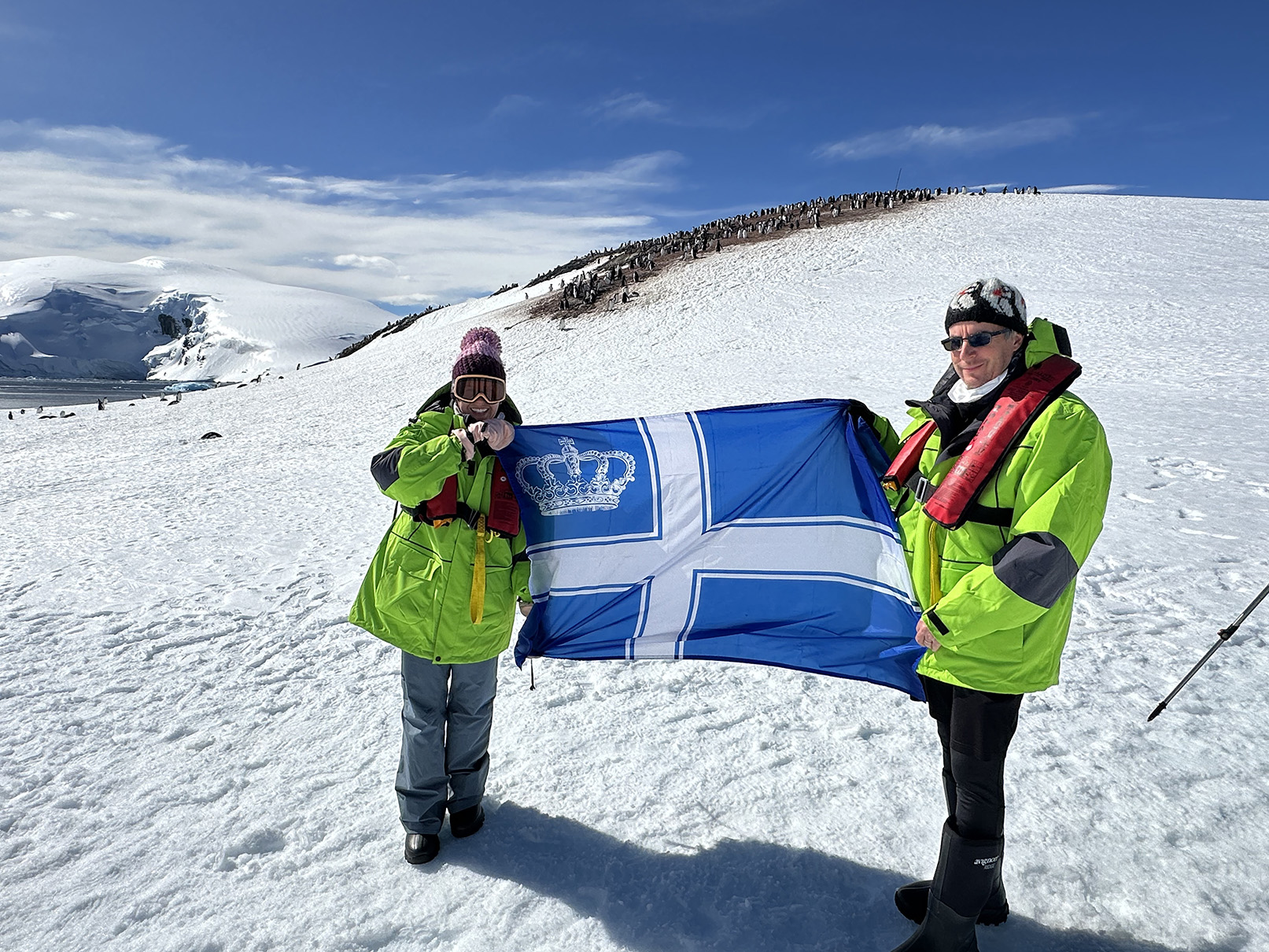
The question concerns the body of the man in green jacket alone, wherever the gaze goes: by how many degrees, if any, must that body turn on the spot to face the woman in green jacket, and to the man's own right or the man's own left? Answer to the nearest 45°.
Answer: approximately 45° to the man's own right

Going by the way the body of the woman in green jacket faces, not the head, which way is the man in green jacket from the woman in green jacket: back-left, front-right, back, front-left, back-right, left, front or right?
front-left

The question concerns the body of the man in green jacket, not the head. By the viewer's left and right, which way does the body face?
facing the viewer and to the left of the viewer

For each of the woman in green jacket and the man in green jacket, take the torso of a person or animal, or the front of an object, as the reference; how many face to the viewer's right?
0

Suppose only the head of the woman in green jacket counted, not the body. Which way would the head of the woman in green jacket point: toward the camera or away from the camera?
toward the camera

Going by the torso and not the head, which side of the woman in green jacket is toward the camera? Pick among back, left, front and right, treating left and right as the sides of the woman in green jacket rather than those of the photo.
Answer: front
